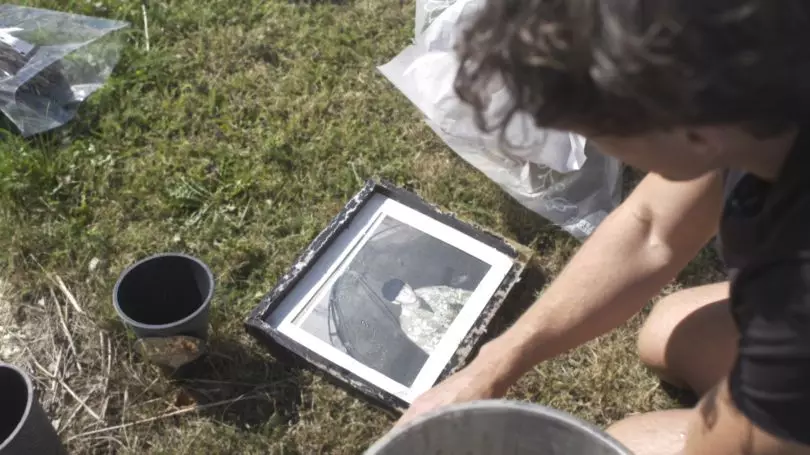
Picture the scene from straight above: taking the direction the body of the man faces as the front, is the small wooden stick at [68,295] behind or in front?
in front

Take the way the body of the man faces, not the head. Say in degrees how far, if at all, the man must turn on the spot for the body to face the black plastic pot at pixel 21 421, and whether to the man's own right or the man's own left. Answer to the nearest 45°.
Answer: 0° — they already face it

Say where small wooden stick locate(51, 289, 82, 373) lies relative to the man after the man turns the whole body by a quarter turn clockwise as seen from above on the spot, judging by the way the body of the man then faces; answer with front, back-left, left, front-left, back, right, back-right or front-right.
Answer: left

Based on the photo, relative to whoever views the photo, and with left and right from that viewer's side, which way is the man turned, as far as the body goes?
facing to the left of the viewer

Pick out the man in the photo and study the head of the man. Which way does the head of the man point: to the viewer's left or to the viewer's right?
to the viewer's left

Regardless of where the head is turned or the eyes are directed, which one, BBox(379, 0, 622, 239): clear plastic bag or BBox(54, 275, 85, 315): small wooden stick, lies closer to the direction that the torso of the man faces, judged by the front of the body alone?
the small wooden stick

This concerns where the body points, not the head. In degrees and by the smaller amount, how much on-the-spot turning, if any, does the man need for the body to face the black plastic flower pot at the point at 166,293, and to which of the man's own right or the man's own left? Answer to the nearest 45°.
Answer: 0° — they already face it

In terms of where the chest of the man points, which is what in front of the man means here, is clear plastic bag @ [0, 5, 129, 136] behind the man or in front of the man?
in front

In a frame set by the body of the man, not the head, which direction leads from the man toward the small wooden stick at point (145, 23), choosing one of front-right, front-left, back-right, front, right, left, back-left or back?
front-right

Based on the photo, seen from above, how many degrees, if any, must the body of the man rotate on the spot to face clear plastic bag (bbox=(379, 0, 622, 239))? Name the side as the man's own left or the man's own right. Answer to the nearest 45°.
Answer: approximately 90° to the man's own right
